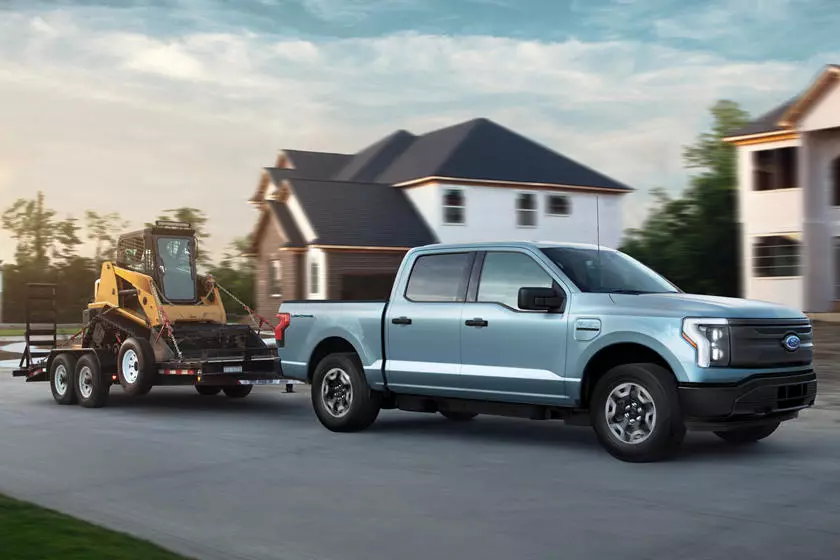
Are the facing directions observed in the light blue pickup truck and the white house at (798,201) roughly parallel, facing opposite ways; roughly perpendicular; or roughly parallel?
roughly perpendicular

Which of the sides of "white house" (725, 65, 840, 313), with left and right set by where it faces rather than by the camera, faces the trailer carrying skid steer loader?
front

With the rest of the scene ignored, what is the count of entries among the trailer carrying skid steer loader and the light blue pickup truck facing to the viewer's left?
0

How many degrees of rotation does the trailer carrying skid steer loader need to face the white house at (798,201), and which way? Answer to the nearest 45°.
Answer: approximately 90° to its left

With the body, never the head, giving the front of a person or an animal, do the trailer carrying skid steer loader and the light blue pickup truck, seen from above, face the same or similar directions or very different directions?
same or similar directions

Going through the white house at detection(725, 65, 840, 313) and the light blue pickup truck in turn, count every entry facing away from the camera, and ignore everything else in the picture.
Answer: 0

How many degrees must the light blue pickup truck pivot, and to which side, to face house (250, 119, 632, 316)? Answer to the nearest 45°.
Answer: approximately 135° to its left

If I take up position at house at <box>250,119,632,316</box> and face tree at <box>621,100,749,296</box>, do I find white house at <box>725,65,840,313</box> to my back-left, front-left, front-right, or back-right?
front-right

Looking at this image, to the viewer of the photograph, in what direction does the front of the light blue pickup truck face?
facing the viewer and to the right of the viewer

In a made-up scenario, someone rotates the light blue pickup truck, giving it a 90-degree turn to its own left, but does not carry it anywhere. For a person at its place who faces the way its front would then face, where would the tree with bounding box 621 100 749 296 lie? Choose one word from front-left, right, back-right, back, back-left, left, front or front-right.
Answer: front-left

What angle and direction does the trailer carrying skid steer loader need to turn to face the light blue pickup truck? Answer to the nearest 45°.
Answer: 0° — it already faces it
